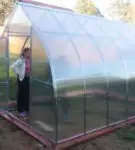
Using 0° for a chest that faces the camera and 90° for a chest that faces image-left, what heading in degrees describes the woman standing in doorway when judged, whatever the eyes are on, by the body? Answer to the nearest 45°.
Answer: approximately 315°

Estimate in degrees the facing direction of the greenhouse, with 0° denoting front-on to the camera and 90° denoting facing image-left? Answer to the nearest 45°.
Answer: approximately 45°

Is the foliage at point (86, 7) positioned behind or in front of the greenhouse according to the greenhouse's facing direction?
behind

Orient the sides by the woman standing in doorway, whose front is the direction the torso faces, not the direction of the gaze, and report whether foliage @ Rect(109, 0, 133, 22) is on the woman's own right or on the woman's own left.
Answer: on the woman's own left

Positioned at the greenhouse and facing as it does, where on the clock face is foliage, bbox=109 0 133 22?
The foliage is roughly at 5 o'clock from the greenhouse.

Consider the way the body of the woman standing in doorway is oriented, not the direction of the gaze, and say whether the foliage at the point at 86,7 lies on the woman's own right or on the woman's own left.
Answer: on the woman's own left
